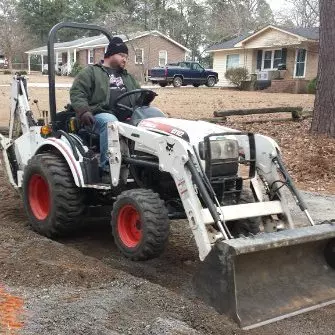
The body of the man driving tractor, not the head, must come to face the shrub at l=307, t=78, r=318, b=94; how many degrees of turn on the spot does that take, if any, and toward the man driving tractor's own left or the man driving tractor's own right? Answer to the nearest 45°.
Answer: approximately 90° to the man driving tractor's own left

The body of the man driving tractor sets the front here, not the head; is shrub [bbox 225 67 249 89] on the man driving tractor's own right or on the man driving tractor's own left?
on the man driving tractor's own left

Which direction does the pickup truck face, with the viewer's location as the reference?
facing away from the viewer and to the right of the viewer

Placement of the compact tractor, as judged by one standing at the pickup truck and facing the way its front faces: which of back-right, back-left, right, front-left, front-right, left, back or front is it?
back-right

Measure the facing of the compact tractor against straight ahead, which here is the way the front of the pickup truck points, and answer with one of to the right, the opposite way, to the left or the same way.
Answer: to the right

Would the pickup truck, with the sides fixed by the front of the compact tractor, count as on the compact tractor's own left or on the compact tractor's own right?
on the compact tractor's own left
